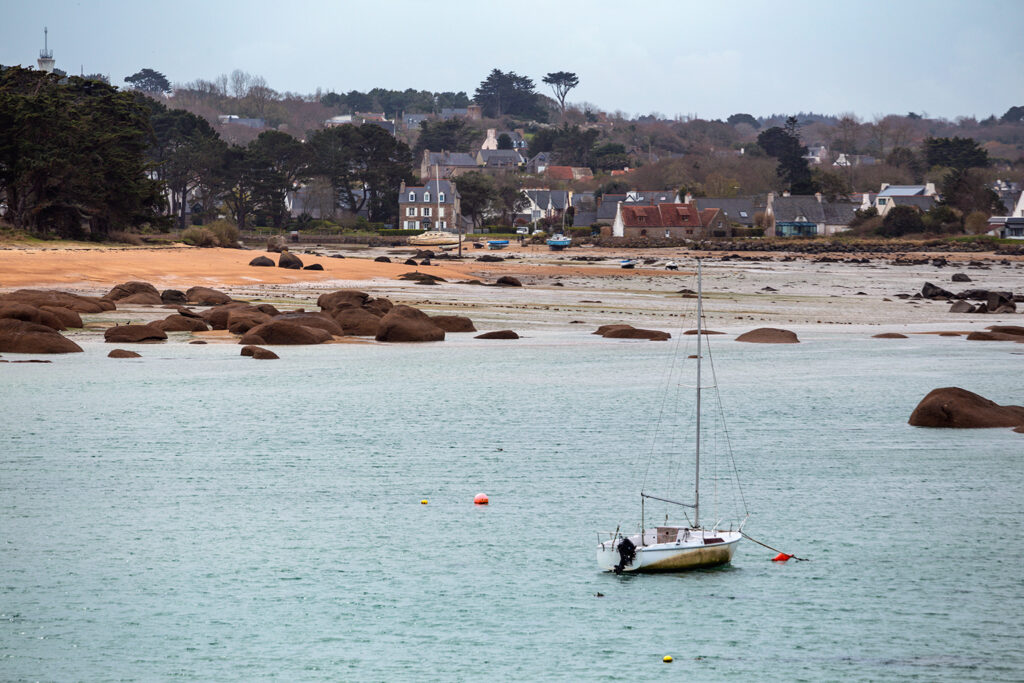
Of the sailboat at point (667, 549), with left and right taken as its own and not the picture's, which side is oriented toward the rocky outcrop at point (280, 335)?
left

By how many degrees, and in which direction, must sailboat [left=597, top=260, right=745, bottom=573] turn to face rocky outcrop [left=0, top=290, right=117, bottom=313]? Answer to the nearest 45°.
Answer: approximately 90° to its left

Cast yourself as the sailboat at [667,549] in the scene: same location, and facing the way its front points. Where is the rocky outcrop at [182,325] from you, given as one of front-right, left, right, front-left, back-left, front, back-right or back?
left

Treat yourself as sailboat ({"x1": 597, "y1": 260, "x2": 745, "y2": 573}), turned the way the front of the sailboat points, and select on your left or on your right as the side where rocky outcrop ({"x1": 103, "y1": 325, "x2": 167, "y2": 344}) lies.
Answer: on your left

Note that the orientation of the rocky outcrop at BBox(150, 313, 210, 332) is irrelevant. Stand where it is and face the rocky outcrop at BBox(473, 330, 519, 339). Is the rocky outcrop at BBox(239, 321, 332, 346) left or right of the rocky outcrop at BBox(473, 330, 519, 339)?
right

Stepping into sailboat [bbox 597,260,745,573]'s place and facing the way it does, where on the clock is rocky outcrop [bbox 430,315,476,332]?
The rocky outcrop is roughly at 10 o'clock from the sailboat.

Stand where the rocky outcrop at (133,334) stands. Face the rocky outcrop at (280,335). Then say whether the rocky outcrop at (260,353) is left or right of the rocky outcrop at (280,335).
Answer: right

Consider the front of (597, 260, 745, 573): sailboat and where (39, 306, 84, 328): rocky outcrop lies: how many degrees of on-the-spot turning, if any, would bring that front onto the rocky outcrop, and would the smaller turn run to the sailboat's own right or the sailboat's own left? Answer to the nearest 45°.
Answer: approximately 90° to the sailboat's own left

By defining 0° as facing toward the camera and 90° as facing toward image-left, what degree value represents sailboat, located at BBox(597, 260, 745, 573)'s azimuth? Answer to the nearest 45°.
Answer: approximately 225°

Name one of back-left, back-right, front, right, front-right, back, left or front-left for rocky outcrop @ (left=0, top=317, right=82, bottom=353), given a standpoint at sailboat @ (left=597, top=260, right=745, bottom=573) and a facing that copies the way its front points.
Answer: left

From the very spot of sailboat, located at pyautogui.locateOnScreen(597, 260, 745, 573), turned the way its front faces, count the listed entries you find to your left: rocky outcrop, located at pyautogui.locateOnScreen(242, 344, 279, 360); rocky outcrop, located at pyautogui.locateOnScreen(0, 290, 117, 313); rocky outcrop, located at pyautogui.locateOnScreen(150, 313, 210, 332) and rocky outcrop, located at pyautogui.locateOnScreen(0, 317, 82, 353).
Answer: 4

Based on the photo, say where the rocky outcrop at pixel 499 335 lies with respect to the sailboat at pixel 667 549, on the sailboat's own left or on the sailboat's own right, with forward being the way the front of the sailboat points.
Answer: on the sailboat's own left

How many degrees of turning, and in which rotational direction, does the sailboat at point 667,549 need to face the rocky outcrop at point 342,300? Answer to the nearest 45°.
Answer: approximately 90° to its left
